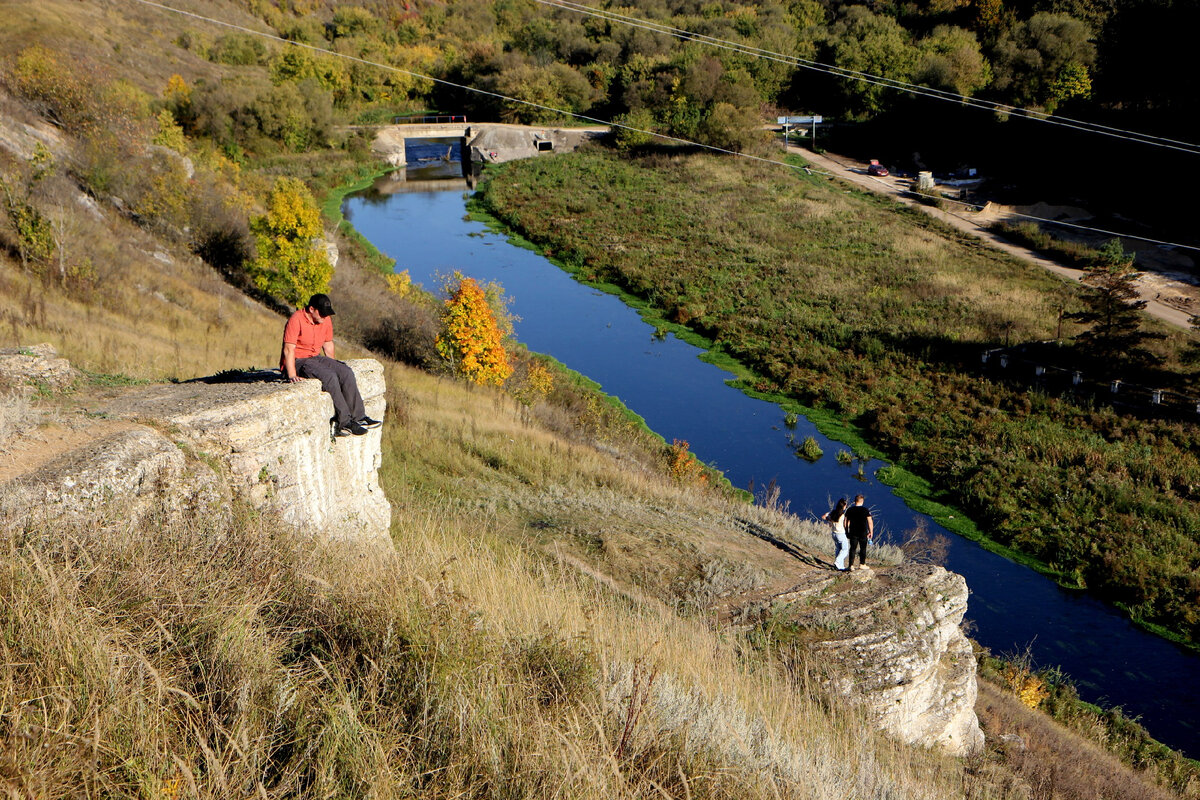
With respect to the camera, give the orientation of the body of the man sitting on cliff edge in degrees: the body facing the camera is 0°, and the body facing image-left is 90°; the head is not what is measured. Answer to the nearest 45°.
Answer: approximately 315°

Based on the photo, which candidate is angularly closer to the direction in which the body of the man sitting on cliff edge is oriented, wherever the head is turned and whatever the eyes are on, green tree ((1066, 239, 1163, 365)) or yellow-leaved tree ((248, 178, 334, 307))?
the green tree

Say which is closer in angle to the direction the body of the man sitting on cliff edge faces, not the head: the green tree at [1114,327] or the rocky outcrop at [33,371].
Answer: the green tree

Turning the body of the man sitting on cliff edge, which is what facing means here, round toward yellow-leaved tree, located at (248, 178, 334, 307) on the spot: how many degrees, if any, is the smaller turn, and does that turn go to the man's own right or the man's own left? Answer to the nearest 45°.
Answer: approximately 135° to the man's own left

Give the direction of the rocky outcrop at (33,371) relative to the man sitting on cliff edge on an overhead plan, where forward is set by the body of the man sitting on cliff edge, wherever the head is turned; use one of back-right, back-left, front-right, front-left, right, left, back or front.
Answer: back-right
